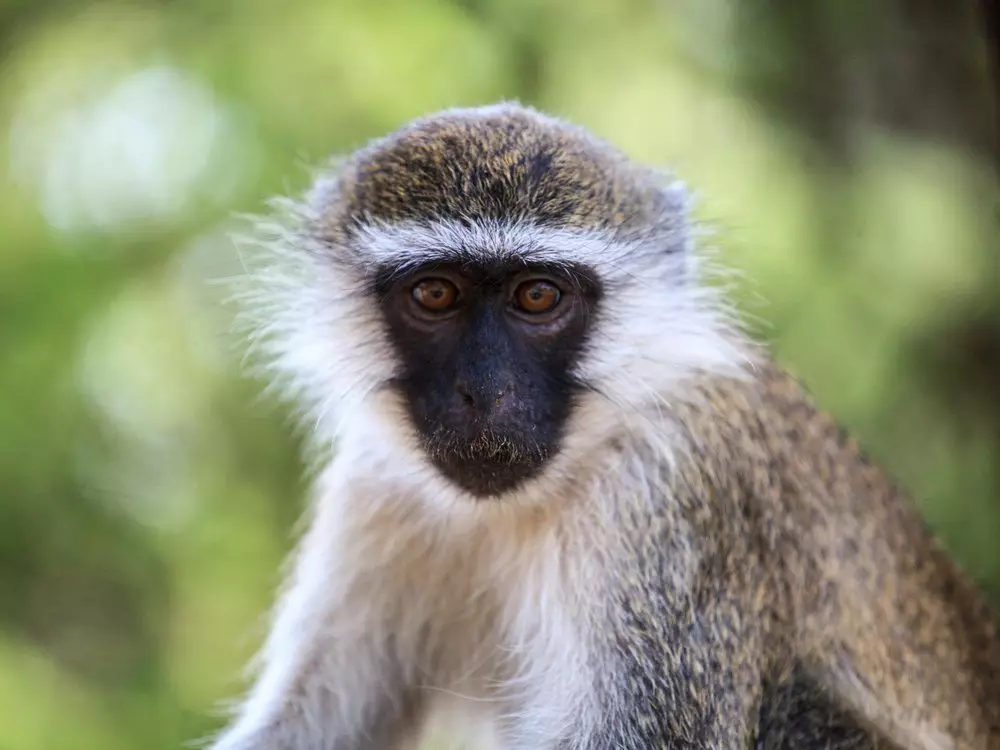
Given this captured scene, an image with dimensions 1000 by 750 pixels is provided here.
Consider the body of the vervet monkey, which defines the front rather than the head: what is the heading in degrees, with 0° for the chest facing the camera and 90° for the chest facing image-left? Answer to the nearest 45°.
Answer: approximately 45°
